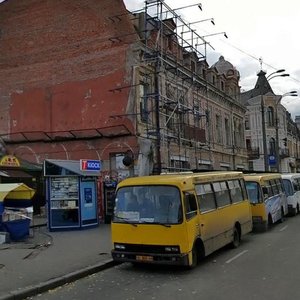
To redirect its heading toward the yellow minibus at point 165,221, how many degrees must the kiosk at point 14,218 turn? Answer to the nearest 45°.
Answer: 0° — it already faces it

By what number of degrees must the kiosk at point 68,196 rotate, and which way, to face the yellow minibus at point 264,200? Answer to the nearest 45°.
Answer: approximately 90° to its left

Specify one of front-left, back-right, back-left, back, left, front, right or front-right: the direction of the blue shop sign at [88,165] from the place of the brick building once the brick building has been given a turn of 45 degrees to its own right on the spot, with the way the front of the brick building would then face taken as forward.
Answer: front

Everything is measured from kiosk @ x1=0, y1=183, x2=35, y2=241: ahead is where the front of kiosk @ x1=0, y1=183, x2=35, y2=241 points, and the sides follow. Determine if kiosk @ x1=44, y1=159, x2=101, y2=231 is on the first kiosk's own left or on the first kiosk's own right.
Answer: on the first kiosk's own left

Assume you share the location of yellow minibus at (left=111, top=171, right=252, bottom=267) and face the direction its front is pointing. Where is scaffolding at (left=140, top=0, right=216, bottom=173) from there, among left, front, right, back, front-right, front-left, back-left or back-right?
back-right

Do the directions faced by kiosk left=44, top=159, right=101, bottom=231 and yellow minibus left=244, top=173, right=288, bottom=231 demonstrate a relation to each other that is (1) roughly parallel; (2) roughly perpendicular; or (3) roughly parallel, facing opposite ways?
roughly parallel

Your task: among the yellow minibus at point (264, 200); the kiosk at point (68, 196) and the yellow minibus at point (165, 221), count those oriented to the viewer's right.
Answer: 0

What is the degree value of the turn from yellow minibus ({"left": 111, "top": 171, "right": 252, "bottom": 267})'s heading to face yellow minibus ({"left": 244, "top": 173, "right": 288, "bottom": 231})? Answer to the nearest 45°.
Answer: approximately 180°

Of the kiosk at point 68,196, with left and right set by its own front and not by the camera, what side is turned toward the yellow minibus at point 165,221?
front

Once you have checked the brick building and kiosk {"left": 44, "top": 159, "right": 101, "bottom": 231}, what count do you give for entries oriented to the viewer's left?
0

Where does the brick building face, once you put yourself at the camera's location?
facing the viewer and to the right of the viewer

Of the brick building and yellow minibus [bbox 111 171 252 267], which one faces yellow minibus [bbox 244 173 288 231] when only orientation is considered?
the brick building

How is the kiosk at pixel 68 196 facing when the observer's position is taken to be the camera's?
facing the viewer

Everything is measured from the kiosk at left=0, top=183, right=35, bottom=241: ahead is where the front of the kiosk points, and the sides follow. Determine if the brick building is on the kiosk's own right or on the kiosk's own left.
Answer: on the kiosk's own left

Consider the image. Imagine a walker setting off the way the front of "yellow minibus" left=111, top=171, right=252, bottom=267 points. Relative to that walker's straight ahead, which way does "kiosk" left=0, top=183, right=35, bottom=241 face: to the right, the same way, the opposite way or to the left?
to the left

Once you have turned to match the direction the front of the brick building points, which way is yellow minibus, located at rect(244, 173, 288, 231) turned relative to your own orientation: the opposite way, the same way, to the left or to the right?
to the right
